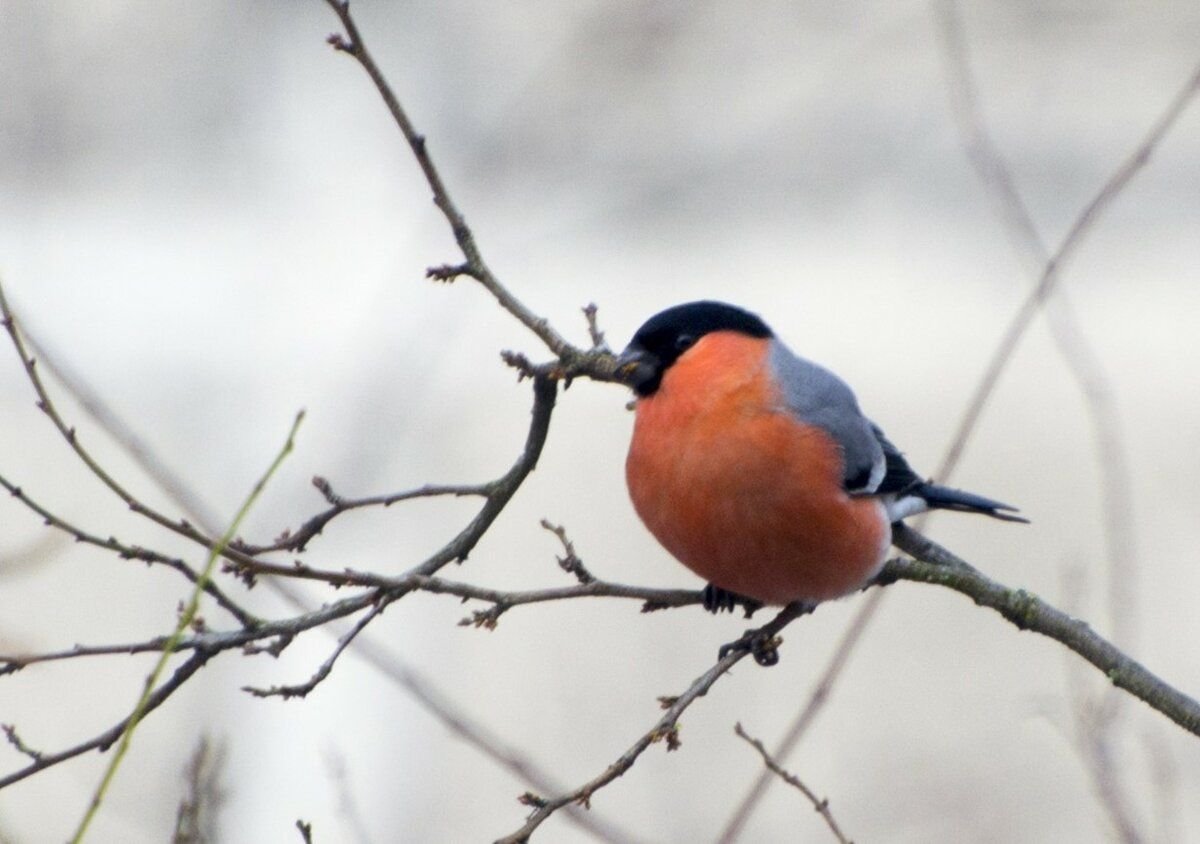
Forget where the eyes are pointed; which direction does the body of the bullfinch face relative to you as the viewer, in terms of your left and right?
facing the viewer and to the left of the viewer

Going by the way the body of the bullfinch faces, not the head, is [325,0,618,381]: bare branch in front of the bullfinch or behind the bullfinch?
in front

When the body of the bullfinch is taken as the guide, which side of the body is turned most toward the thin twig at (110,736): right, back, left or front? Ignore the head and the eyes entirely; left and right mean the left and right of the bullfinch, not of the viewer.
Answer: front

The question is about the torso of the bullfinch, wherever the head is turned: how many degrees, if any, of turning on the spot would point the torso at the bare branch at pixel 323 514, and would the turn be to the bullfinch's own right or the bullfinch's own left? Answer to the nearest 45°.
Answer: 0° — it already faces it

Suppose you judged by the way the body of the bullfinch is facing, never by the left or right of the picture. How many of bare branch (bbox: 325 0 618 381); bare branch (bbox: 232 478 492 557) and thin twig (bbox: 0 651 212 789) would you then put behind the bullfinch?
0
